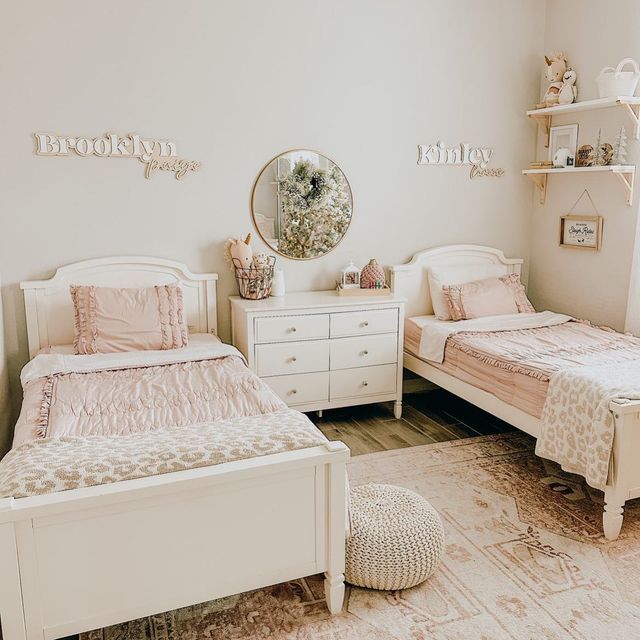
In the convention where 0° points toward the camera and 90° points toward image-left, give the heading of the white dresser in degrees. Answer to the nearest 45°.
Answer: approximately 315°

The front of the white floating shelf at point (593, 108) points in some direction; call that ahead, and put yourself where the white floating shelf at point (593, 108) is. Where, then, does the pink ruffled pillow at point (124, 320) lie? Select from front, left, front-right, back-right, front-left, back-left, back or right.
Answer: front

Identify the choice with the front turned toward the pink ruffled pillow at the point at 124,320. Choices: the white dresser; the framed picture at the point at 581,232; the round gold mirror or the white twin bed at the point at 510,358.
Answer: the framed picture

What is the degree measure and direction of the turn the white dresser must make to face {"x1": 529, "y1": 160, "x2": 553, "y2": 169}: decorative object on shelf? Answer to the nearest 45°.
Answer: approximately 90° to its left

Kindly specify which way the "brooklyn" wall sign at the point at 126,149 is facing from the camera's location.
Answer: facing the viewer

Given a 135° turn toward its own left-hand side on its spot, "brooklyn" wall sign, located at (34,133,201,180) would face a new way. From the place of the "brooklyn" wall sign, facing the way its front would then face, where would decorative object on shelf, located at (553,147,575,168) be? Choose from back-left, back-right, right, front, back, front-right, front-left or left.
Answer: front-right

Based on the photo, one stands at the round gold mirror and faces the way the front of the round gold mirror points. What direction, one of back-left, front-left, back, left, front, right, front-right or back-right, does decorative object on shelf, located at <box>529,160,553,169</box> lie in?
front-left

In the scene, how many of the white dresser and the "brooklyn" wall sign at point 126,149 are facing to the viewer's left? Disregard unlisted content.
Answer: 0

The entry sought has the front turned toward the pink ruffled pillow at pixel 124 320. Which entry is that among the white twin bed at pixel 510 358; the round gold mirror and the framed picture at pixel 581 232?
the framed picture

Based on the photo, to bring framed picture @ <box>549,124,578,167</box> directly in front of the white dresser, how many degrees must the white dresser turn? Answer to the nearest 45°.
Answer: approximately 90° to its left

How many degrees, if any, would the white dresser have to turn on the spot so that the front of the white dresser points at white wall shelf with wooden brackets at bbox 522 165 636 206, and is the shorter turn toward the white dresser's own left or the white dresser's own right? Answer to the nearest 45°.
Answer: approximately 45° to the white dresser's own left

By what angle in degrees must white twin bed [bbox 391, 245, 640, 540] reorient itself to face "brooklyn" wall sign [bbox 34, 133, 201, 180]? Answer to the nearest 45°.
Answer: approximately 135° to its right

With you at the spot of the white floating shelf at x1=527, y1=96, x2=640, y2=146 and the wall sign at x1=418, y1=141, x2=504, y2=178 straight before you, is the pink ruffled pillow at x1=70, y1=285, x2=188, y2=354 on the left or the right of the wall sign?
left

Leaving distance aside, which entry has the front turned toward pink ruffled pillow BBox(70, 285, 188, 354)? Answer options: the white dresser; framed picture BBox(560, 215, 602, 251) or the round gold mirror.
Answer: the framed picture

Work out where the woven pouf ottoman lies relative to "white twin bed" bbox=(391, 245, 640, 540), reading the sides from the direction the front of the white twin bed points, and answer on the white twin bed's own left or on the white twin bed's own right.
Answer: on the white twin bed's own right
